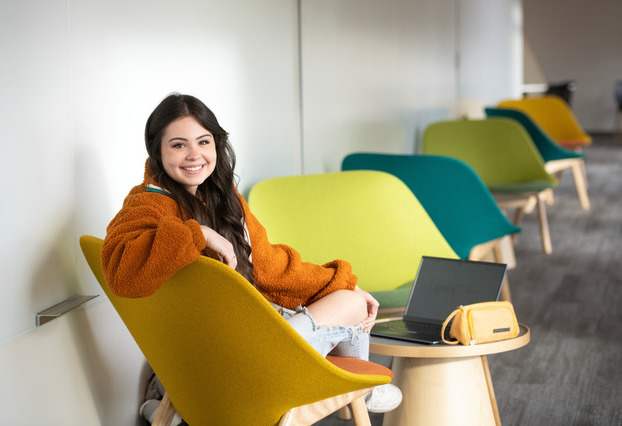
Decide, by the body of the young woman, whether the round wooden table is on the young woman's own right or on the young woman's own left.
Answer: on the young woman's own left

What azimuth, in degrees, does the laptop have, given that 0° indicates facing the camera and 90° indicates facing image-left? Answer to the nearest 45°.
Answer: approximately 45°
